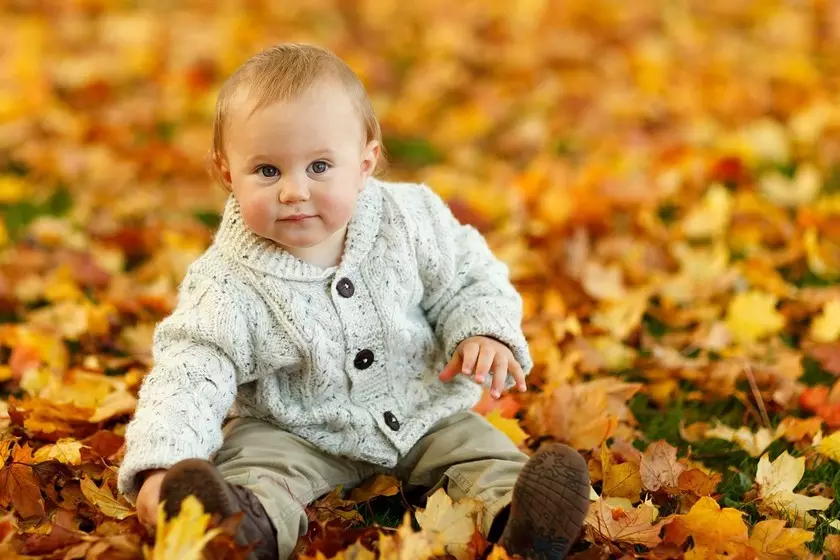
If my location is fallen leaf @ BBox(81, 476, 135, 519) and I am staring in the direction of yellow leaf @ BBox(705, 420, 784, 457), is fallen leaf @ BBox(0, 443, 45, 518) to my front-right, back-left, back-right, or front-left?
back-left

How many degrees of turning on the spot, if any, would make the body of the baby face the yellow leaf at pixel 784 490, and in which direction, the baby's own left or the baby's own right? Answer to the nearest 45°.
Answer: approximately 90° to the baby's own left

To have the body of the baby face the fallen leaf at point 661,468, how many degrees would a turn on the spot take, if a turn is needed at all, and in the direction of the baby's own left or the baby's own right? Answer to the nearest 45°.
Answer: approximately 90° to the baby's own left

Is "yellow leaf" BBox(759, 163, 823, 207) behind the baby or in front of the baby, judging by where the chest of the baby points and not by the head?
behind

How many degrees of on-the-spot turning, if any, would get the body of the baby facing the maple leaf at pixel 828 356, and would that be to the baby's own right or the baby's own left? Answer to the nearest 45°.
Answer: approximately 135° to the baby's own left

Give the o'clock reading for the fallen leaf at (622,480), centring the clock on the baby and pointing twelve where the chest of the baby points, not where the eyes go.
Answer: The fallen leaf is roughly at 9 o'clock from the baby.

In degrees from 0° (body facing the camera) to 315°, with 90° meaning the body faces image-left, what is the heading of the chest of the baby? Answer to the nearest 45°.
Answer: approximately 0°

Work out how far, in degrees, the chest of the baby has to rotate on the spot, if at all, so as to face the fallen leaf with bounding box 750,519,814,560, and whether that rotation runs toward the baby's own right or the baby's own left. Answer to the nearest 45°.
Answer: approximately 90° to the baby's own left

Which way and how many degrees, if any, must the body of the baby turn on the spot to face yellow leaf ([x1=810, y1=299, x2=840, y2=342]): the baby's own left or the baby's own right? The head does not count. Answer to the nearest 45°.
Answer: approximately 135° to the baby's own left

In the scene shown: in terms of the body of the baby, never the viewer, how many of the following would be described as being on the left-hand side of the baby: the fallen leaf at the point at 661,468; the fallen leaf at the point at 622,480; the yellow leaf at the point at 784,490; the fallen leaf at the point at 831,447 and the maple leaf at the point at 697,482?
5

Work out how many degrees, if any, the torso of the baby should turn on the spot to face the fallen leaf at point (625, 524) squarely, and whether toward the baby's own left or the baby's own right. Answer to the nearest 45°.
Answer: approximately 90° to the baby's own left

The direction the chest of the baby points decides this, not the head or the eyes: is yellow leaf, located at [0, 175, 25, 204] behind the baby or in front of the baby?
behind
